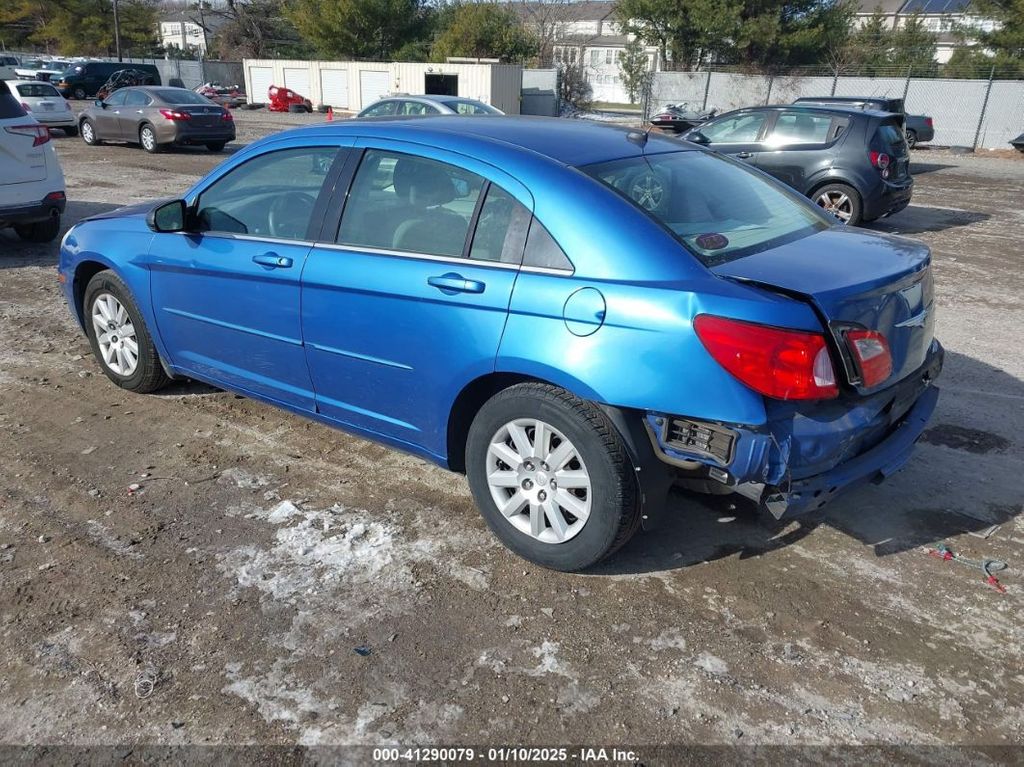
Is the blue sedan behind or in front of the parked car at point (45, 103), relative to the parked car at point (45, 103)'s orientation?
behind

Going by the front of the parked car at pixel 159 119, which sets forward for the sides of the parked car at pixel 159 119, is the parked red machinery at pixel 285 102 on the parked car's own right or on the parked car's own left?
on the parked car's own right

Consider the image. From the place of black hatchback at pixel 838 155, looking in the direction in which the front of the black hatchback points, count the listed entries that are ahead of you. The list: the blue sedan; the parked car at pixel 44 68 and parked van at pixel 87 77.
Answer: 2

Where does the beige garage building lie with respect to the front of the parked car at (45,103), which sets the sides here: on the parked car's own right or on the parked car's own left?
on the parked car's own right

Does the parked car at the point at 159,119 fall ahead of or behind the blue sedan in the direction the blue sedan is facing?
ahead

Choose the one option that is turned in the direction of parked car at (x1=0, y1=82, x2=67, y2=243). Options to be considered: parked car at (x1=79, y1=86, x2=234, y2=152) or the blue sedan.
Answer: the blue sedan

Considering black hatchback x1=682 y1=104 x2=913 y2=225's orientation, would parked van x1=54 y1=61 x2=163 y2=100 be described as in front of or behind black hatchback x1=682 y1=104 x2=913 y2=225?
in front

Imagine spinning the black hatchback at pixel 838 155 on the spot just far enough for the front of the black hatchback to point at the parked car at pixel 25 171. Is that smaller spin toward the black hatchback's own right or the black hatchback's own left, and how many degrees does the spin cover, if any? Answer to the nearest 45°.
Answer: approximately 90° to the black hatchback's own left

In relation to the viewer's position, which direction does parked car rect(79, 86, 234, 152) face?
facing away from the viewer and to the left of the viewer

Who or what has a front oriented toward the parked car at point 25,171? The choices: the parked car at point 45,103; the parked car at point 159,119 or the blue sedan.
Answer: the blue sedan

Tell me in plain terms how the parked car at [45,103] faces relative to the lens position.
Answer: facing away from the viewer and to the left of the viewer

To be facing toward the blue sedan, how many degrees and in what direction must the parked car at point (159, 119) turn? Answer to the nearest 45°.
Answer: approximately 135° to its left
